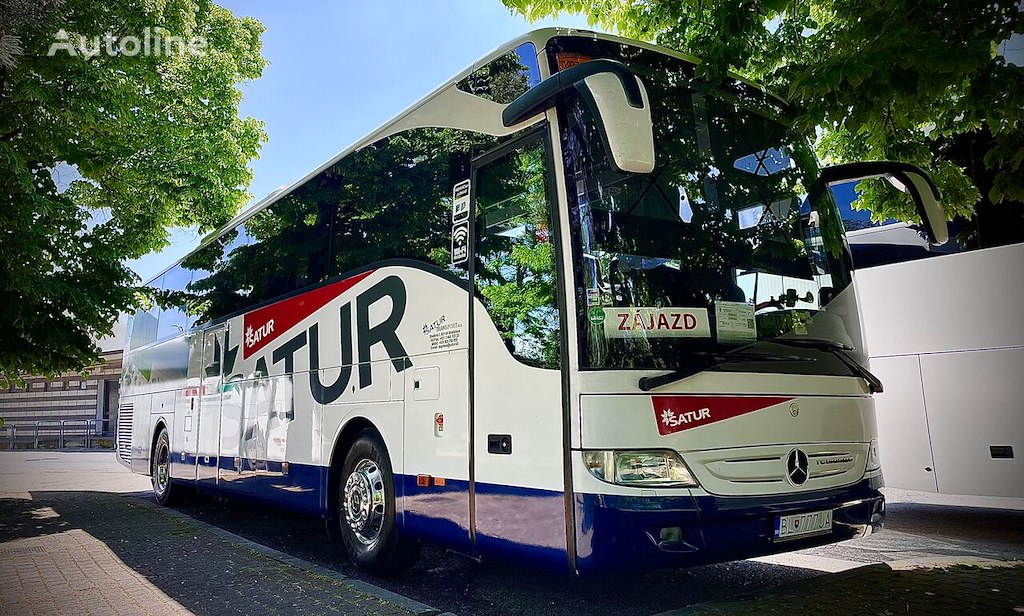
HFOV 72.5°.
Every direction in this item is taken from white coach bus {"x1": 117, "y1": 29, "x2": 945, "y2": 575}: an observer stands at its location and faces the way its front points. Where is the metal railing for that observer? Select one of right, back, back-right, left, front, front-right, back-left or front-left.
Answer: back

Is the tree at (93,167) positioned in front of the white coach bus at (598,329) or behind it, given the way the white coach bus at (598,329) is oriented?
behind

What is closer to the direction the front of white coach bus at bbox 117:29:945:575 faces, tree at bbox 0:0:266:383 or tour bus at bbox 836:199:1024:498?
the tour bus

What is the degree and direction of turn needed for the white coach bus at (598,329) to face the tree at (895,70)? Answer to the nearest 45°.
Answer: approximately 45° to its left

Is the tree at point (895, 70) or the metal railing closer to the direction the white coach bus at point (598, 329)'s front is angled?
the tree

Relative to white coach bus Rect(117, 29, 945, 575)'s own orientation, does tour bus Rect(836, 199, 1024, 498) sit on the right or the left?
on its left

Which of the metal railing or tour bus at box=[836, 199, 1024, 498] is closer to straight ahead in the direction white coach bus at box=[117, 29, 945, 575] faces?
the tour bus

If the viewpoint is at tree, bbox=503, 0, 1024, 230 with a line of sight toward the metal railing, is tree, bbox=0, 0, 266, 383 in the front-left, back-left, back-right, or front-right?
front-left
